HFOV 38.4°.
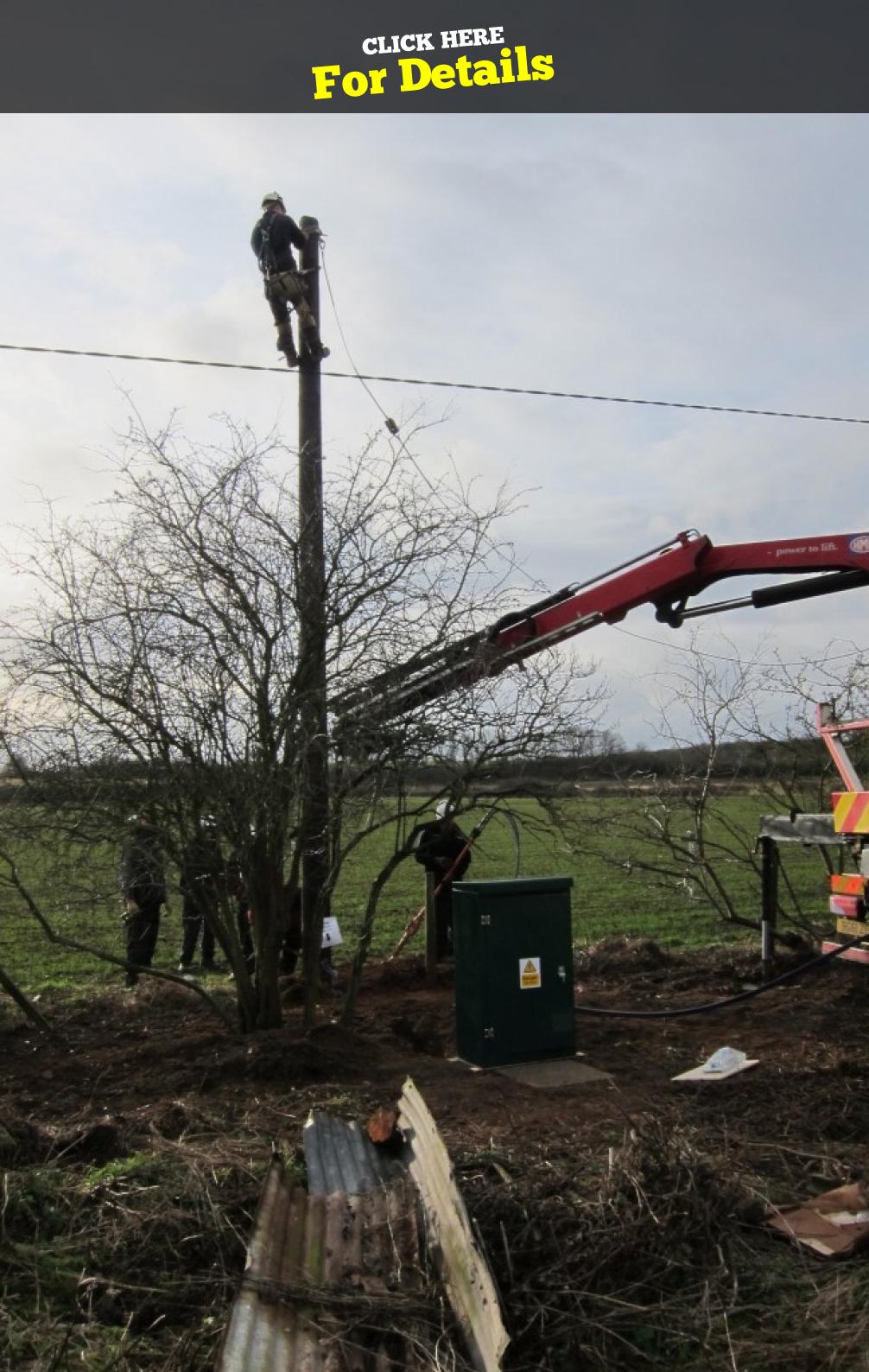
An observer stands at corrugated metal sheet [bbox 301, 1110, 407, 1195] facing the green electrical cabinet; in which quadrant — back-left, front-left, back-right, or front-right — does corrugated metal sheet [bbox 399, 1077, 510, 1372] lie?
back-right

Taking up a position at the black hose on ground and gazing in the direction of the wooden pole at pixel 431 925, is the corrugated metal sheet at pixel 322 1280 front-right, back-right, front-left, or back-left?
back-left

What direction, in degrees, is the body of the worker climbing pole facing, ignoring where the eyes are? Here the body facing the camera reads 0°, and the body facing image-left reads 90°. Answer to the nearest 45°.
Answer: approximately 225°

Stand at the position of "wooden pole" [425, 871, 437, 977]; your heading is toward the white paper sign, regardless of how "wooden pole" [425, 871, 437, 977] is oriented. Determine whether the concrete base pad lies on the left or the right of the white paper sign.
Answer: left
